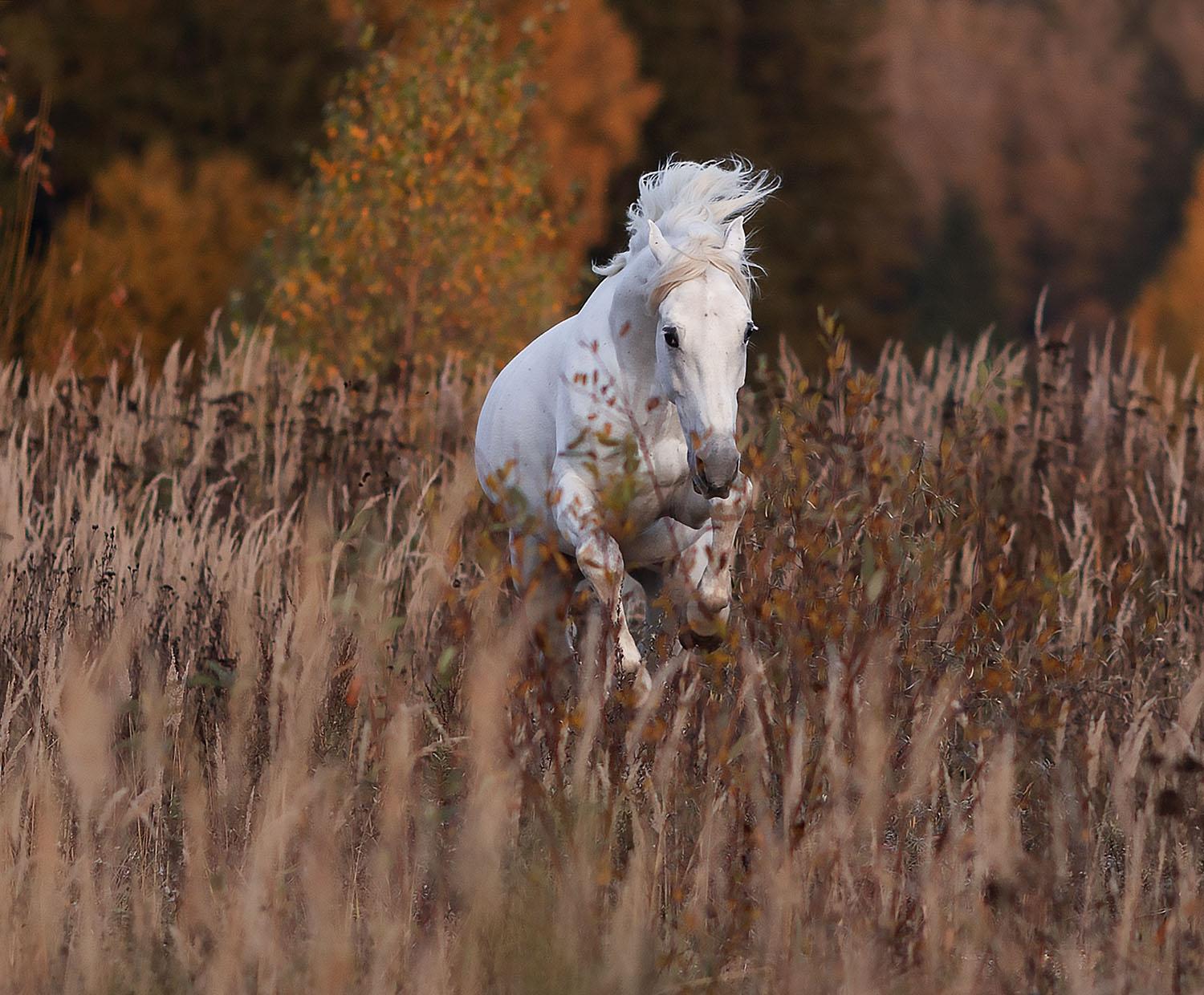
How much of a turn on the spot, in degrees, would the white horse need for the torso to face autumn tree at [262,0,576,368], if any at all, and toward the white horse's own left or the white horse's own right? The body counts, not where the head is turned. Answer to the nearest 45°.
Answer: approximately 135° to the white horse's own left
